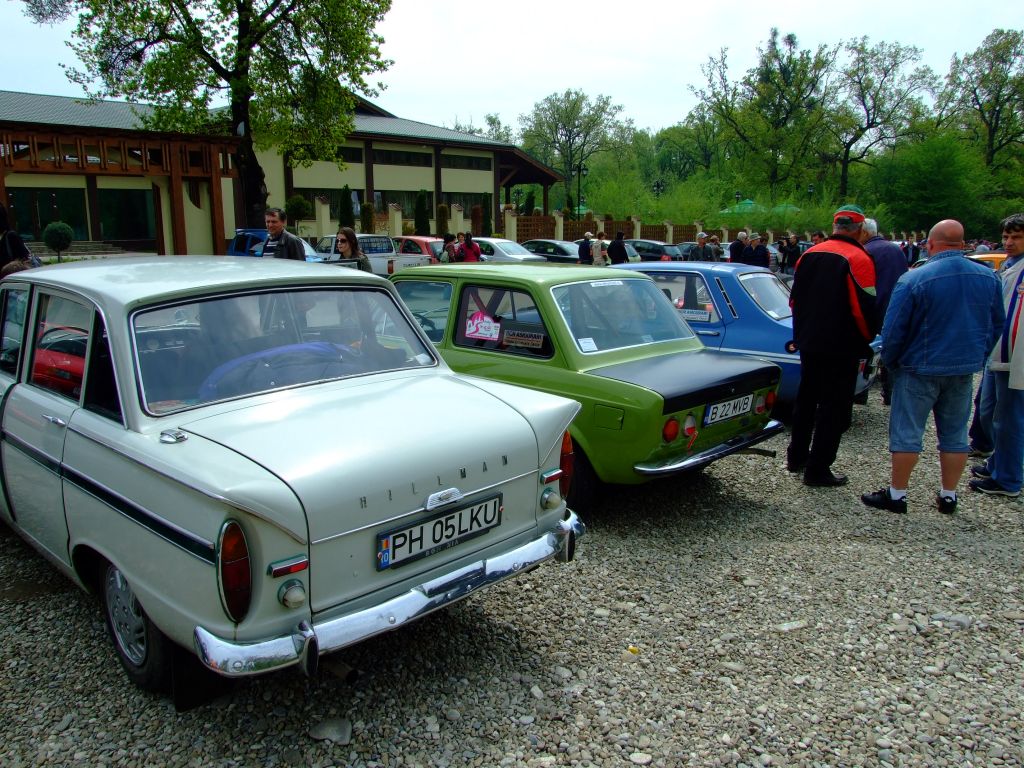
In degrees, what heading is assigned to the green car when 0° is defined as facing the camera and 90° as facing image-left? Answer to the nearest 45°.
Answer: approximately 135°

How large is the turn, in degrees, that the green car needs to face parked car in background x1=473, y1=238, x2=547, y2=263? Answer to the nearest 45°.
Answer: approximately 45° to its right

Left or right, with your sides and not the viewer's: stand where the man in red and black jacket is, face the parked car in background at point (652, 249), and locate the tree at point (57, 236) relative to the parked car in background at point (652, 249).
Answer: left

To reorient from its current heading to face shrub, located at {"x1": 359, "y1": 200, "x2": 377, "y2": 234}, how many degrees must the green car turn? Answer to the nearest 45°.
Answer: approximately 45° to its right

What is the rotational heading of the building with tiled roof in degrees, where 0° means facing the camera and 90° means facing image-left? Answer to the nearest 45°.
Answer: approximately 315°

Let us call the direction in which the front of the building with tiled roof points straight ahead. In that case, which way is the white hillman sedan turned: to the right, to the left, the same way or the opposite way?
the opposite way

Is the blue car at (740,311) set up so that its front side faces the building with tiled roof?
yes

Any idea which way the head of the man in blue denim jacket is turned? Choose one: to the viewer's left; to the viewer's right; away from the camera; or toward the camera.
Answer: away from the camera

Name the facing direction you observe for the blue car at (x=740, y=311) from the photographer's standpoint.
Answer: facing away from the viewer and to the left of the viewer

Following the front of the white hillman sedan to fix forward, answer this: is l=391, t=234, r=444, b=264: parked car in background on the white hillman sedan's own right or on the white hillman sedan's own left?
on the white hillman sedan's own right

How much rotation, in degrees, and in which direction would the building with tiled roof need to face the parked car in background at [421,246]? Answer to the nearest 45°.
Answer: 0° — it already faces it
